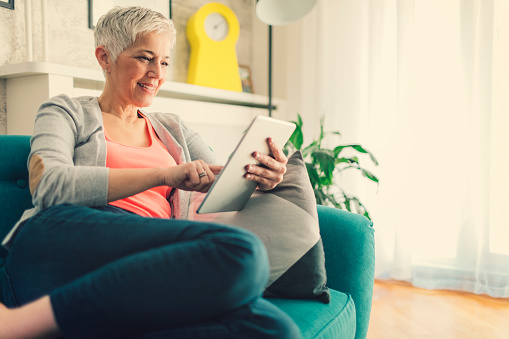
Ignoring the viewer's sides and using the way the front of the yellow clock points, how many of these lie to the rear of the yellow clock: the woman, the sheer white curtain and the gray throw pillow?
0

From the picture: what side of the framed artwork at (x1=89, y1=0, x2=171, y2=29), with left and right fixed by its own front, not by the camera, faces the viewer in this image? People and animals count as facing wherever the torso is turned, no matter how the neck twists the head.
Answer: front

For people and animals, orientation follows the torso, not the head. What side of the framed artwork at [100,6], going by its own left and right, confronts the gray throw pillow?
front

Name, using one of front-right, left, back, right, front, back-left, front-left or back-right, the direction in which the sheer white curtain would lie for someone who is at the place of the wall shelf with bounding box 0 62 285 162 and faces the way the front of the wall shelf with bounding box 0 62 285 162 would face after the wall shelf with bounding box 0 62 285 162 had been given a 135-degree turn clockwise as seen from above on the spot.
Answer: back

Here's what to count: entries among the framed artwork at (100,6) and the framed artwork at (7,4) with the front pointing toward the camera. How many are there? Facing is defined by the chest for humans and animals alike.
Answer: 2

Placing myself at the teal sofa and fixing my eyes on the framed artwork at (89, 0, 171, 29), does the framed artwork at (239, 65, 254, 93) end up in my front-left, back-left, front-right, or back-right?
front-right

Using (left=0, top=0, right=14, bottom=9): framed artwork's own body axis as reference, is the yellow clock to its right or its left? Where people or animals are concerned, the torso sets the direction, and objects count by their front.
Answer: on its left

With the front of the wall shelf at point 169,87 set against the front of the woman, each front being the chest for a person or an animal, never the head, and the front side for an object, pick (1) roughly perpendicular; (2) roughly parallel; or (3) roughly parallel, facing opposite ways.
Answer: roughly parallel

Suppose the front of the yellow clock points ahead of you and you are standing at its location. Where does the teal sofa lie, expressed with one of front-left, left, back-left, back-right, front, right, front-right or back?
front-right

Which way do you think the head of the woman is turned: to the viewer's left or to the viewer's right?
to the viewer's right

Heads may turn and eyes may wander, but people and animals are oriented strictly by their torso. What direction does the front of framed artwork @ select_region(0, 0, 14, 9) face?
toward the camera

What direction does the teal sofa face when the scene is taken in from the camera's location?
facing the viewer and to the right of the viewer

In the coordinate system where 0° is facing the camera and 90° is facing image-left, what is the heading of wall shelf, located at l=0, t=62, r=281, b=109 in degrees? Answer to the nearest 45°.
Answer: approximately 315°

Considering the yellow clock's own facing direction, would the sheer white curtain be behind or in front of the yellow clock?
in front

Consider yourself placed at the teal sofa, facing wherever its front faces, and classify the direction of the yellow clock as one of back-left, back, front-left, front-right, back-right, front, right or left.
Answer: back-left

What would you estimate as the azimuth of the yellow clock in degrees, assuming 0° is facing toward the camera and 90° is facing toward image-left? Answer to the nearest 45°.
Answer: approximately 315°

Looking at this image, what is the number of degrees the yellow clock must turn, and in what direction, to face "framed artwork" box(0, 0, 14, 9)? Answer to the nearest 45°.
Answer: approximately 90° to its right
